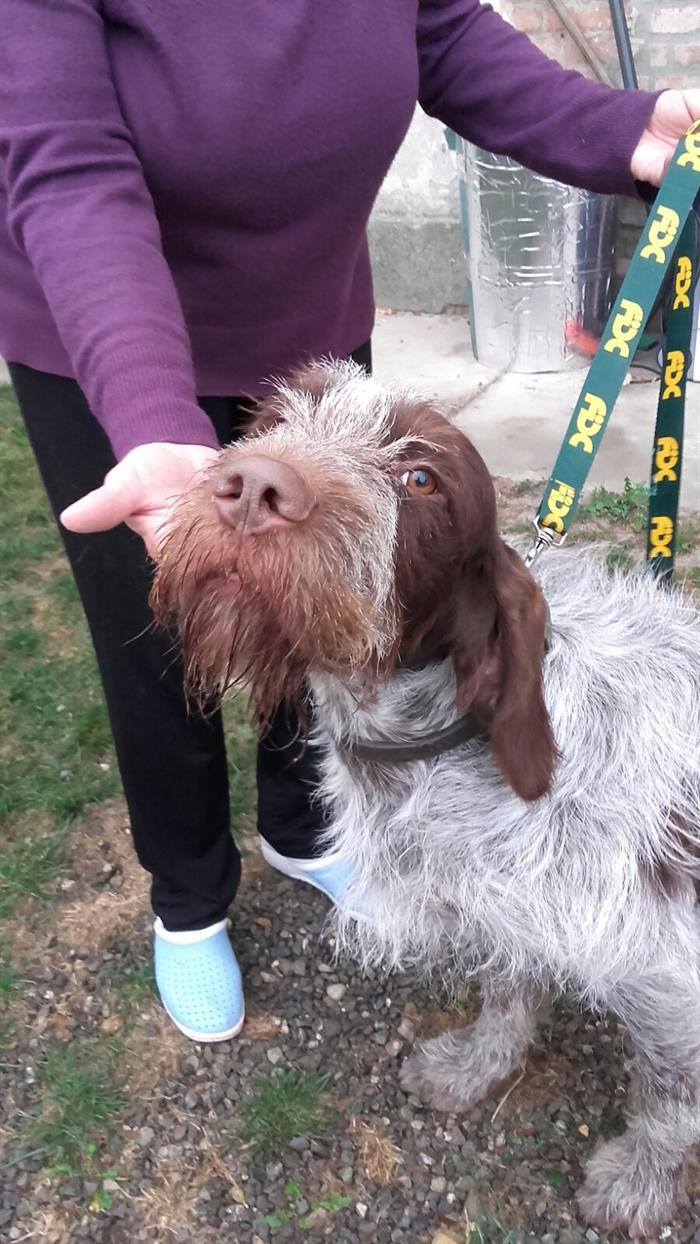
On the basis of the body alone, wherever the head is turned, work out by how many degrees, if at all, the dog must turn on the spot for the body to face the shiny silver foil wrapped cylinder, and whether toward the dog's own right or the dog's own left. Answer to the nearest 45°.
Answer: approximately 135° to the dog's own right

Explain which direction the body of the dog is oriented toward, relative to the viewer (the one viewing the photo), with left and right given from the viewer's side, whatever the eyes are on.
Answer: facing the viewer and to the left of the viewer
